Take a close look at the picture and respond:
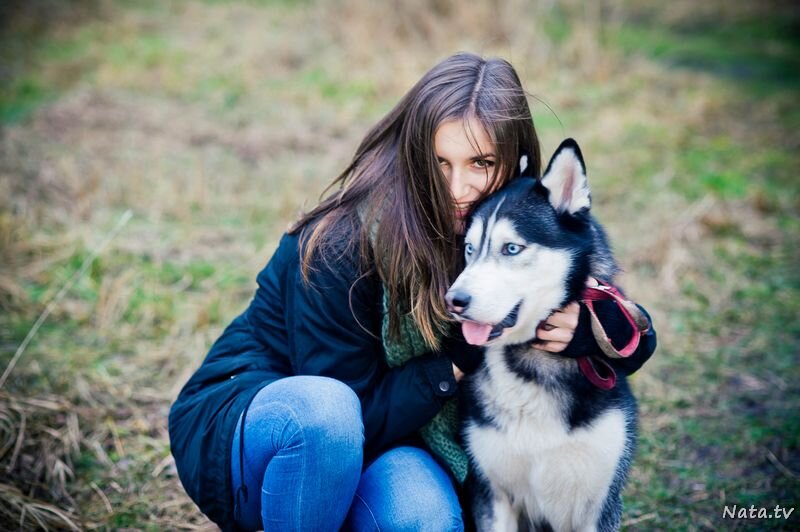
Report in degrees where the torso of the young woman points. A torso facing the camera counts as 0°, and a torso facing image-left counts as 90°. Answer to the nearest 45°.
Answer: approximately 315°
